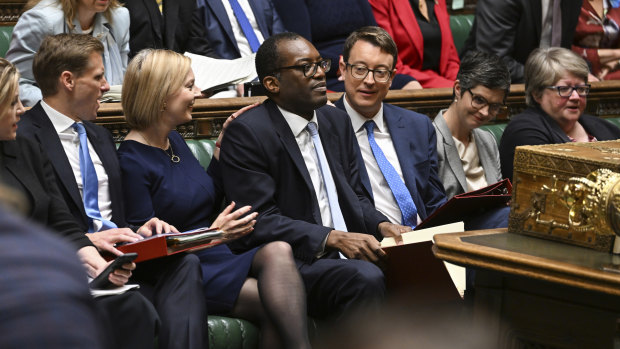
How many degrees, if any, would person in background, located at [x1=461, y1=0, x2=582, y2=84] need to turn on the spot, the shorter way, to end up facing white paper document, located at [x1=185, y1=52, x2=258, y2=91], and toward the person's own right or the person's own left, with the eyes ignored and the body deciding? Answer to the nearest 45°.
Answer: approximately 90° to the person's own right

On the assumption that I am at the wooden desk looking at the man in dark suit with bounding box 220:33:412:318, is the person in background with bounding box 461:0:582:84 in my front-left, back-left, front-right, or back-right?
front-right

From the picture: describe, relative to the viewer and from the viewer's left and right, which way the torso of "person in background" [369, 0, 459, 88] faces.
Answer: facing the viewer and to the right of the viewer

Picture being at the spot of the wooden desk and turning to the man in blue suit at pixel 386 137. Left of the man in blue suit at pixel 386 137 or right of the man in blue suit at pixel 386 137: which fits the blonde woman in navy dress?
left

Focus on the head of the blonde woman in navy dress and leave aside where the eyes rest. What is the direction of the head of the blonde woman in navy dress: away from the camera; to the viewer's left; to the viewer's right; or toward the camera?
to the viewer's right

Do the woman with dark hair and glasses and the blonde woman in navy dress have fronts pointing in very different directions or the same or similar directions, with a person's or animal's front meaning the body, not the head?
same or similar directions

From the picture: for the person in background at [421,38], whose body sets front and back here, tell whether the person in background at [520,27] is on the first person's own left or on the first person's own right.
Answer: on the first person's own left

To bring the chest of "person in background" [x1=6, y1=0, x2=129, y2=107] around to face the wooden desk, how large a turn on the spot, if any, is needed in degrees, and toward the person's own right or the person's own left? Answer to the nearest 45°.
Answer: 0° — they already face it

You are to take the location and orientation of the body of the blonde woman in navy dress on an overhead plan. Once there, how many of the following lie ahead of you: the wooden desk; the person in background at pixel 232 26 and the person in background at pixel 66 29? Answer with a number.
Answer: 1

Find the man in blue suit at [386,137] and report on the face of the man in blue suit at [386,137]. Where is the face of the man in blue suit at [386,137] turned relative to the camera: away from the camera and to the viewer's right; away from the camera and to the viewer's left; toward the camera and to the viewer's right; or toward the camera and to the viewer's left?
toward the camera and to the viewer's left

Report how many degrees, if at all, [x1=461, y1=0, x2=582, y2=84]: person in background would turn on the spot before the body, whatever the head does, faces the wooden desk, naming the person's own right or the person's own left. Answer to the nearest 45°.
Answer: approximately 45° to the person's own right

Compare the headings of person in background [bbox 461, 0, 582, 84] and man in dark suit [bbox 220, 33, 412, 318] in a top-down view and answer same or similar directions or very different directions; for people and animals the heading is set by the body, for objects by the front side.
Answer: same or similar directions

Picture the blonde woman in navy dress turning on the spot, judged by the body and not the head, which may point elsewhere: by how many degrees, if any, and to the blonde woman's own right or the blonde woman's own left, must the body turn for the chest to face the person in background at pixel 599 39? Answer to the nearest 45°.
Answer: approximately 90° to the blonde woman's own left

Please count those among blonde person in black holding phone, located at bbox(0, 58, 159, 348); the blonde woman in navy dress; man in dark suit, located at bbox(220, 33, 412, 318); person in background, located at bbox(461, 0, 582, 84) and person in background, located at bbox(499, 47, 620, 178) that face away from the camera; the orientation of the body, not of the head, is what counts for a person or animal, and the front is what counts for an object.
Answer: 0
